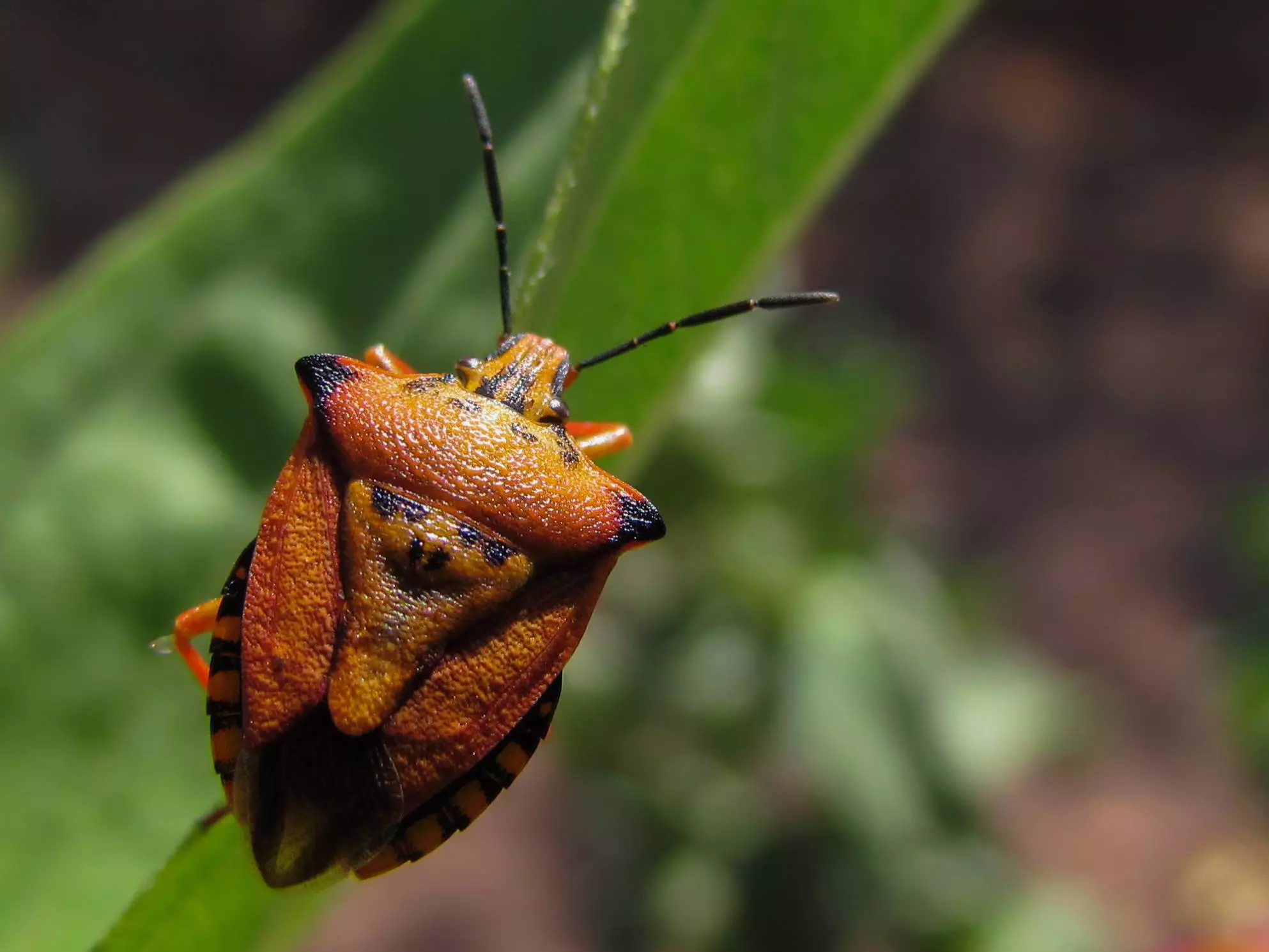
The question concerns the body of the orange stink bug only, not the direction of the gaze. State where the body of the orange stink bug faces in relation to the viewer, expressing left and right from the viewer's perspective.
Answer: facing away from the viewer and to the right of the viewer
